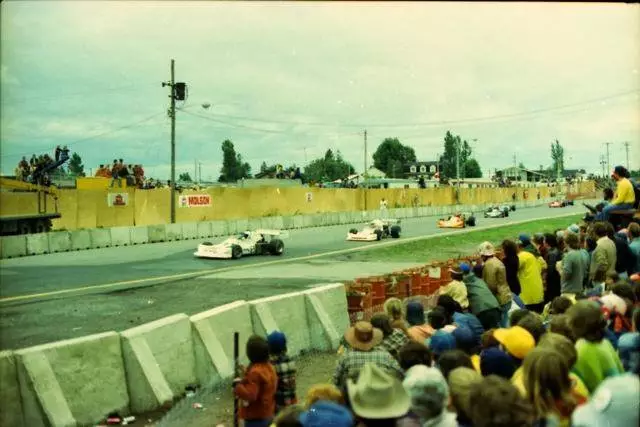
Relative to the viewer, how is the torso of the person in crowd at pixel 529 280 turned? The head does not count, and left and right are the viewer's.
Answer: facing away from the viewer and to the left of the viewer

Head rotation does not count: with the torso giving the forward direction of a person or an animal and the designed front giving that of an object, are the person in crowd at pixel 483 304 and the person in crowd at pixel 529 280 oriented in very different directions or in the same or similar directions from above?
same or similar directions

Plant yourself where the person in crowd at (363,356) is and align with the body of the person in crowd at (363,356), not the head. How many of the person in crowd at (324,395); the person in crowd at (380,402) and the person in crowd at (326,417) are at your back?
3

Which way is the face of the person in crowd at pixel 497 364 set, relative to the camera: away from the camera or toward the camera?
away from the camera

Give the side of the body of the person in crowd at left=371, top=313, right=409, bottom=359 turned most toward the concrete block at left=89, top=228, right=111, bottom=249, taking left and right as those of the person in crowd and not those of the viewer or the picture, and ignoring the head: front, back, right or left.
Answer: front

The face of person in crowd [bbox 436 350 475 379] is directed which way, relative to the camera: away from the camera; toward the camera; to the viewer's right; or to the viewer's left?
away from the camera

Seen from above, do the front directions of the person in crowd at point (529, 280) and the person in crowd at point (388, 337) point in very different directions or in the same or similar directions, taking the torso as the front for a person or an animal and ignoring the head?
same or similar directions

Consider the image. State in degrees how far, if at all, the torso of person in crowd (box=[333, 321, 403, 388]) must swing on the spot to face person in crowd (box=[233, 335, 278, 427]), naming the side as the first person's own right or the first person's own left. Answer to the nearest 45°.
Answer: approximately 90° to the first person's own left

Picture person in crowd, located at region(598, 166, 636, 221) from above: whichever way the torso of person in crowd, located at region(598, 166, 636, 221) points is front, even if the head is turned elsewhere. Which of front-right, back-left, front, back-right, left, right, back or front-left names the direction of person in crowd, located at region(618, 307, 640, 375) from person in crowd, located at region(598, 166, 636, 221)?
left

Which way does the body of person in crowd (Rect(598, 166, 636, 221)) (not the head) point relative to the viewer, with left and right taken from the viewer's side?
facing to the left of the viewer

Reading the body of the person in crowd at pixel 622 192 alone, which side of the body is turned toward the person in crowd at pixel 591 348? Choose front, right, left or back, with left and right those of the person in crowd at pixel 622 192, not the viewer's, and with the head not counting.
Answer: left

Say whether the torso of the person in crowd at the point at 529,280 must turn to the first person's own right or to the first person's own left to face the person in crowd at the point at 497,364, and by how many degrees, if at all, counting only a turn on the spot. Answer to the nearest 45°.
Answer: approximately 135° to the first person's own left

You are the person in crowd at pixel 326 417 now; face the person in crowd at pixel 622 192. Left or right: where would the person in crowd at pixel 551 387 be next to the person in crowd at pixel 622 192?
right

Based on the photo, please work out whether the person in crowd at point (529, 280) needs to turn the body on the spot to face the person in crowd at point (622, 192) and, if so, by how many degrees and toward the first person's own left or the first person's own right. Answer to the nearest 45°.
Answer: approximately 90° to the first person's own right

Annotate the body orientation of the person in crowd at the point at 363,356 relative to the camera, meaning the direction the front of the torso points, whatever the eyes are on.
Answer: away from the camera

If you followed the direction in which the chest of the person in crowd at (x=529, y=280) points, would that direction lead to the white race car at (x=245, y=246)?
yes

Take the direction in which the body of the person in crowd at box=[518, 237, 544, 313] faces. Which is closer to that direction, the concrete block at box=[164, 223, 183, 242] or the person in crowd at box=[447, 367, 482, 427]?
the concrete block

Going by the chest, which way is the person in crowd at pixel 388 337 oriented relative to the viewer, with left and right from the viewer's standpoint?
facing away from the viewer and to the left of the viewer

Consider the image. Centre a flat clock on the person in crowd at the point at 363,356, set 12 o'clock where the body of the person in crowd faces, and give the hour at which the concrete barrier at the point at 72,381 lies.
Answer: The concrete barrier is roughly at 10 o'clock from the person in crowd.

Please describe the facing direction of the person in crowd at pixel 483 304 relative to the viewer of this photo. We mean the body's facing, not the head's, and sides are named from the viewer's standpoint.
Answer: facing away from the viewer and to the left of the viewer

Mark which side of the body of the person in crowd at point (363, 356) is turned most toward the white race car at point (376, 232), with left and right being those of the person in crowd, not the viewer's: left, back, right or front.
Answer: front

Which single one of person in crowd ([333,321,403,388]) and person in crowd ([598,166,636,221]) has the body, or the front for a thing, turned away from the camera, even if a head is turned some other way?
person in crowd ([333,321,403,388])

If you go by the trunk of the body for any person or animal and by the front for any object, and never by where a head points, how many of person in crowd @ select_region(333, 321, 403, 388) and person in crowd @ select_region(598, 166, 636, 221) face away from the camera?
1

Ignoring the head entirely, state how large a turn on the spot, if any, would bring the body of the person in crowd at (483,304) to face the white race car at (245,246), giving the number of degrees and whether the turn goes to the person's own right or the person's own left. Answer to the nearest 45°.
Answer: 0° — they already face it
